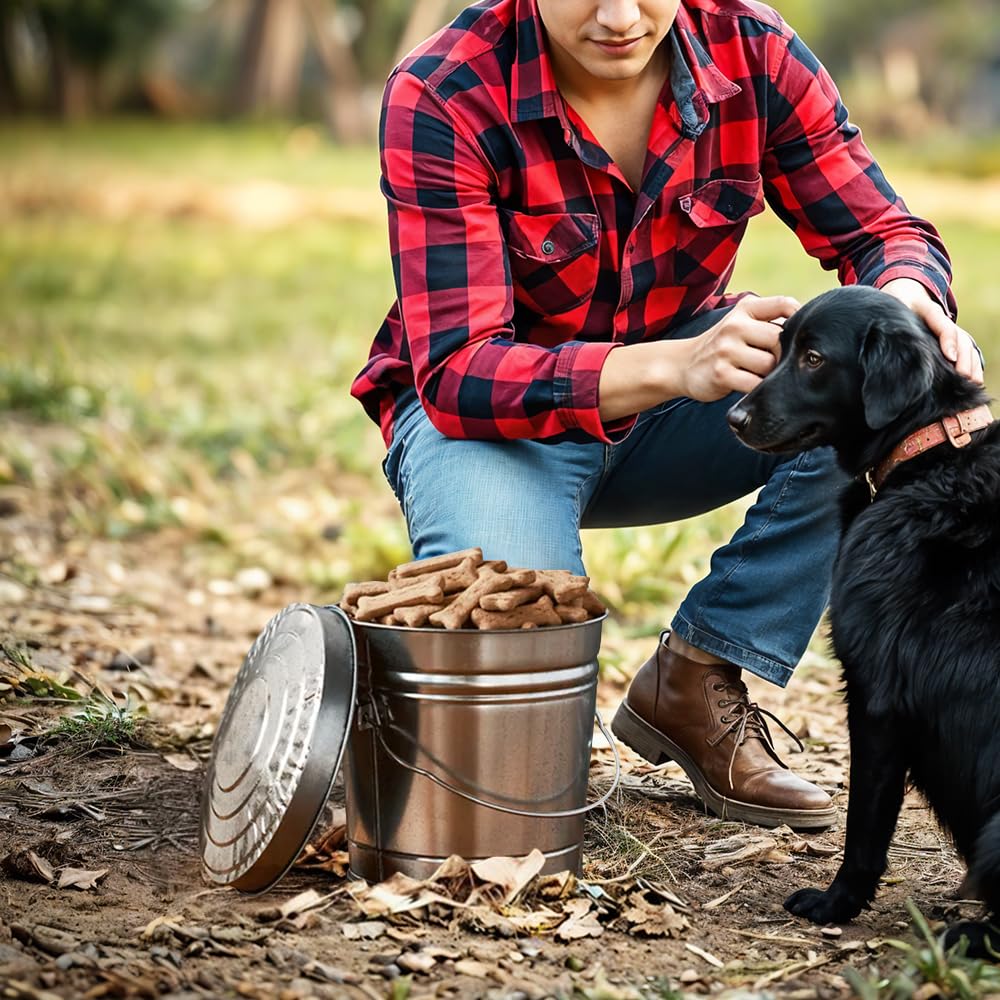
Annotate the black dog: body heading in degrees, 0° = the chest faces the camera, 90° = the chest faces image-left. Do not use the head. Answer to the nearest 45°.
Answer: approximately 90°

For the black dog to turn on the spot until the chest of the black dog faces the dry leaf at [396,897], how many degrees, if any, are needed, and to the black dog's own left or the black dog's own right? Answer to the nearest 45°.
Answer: approximately 45° to the black dog's own left

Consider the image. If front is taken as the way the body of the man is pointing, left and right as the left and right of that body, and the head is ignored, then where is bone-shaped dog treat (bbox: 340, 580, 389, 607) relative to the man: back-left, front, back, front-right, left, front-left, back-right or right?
right

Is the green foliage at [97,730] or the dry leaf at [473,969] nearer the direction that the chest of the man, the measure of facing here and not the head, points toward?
the dry leaf

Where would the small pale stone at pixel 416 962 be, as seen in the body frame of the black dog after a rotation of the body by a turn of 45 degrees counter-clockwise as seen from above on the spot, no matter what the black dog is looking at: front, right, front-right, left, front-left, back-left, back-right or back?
front

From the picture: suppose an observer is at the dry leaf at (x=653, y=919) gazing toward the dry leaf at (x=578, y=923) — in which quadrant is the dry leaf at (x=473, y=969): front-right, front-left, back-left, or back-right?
front-left

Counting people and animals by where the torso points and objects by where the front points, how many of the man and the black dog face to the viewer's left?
1

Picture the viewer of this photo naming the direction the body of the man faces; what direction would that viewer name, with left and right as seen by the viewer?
facing the viewer and to the right of the viewer

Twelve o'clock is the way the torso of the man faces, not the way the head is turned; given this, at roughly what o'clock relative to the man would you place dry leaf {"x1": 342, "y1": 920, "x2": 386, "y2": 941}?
The dry leaf is roughly at 2 o'clock from the man.

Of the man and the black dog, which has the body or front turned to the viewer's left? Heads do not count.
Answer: the black dog

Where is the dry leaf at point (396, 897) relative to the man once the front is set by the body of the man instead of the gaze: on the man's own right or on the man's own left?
on the man's own right

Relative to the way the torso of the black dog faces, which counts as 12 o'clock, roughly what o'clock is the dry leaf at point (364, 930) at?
The dry leaf is roughly at 11 o'clock from the black dog.

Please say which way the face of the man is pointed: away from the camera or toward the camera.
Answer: toward the camera

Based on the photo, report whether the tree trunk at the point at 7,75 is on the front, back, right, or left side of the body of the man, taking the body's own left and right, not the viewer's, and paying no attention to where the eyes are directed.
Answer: back

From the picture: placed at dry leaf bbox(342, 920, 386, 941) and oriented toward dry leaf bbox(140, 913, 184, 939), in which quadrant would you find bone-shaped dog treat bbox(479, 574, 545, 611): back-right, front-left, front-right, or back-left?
back-right

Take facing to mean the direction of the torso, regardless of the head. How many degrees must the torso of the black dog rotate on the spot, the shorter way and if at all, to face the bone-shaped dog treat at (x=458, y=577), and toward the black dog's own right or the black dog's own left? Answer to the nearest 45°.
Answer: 0° — it already faces it
